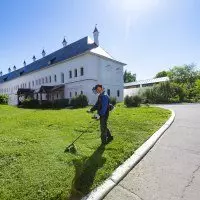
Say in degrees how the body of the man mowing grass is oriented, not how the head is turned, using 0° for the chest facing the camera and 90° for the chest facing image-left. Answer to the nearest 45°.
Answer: approximately 90°

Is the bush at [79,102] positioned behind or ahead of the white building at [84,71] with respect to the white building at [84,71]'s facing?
ahead

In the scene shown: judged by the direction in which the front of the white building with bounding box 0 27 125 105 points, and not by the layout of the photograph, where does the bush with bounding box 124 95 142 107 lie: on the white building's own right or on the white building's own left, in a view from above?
on the white building's own left

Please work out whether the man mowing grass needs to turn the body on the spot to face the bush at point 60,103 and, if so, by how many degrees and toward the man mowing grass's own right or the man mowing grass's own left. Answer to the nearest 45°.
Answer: approximately 90° to the man mowing grass's own right

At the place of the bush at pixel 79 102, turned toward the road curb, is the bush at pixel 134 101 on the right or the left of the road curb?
left

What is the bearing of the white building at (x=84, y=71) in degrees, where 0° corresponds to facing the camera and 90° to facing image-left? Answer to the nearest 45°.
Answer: approximately 45°

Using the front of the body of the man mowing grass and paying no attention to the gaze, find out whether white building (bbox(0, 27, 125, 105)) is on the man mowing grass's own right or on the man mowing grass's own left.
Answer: on the man mowing grass's own right

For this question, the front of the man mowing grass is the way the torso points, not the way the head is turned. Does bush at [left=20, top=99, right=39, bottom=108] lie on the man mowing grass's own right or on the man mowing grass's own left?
on the man mowing grass's own right

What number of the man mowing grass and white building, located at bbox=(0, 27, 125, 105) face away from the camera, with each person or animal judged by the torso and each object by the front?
0

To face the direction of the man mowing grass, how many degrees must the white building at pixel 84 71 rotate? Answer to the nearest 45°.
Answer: approximately 45° to its left

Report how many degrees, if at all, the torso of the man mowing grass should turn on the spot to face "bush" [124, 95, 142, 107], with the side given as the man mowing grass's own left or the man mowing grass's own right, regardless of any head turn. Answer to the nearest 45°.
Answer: approximately 90° to the man mowing grass's own right

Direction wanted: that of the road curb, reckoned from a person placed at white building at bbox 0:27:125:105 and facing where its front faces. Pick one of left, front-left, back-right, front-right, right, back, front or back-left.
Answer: front-left
